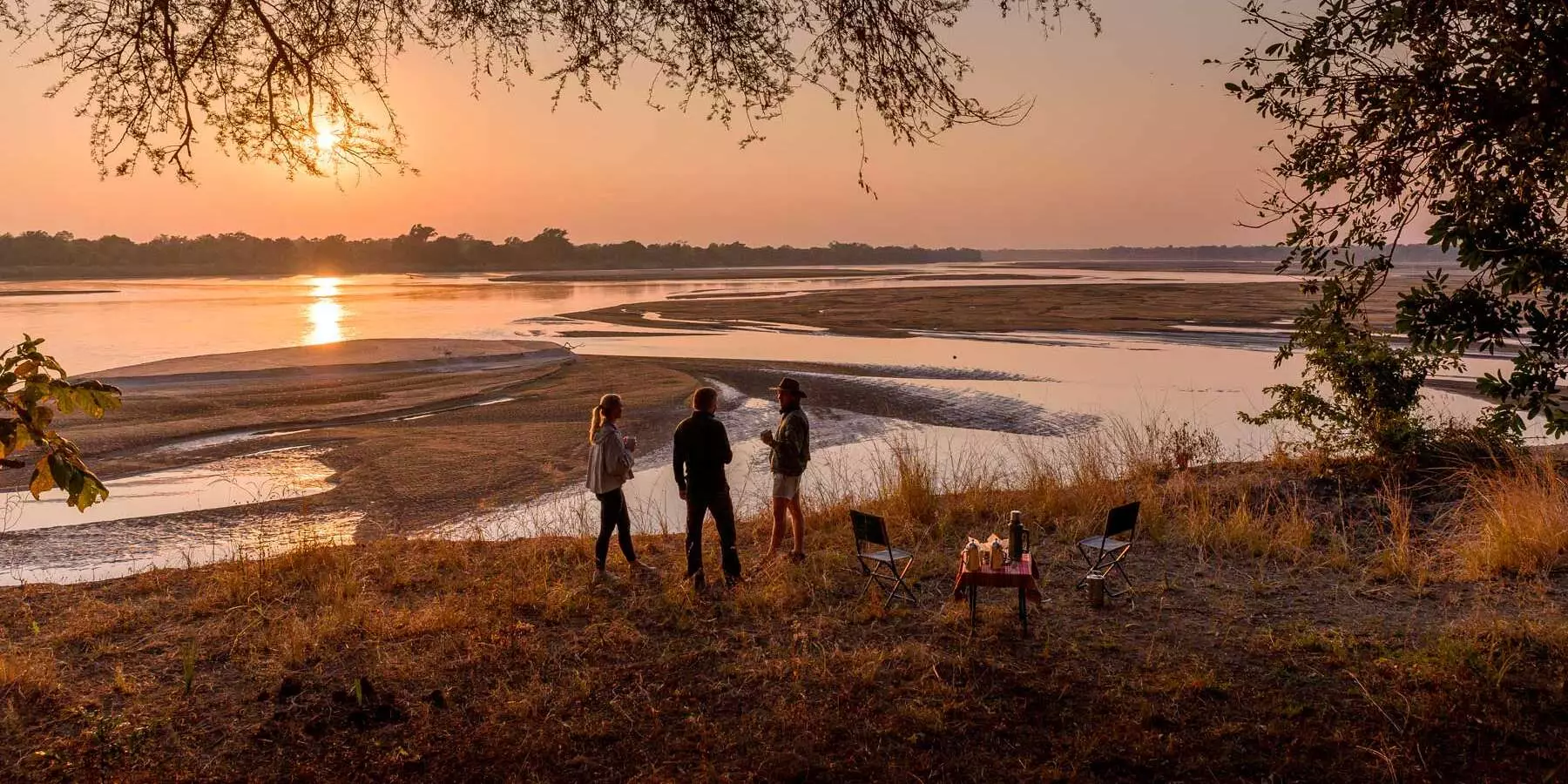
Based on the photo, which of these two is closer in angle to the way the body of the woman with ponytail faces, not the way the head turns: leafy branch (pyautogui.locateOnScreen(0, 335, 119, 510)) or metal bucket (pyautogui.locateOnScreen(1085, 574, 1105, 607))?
the metal bucket

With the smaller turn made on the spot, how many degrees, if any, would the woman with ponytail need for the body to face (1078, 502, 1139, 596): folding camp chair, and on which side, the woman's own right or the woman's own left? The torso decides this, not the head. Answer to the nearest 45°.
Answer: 0° — they already face it

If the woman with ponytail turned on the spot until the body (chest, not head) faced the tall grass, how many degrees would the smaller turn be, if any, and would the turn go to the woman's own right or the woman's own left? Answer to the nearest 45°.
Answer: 0° — they already face it

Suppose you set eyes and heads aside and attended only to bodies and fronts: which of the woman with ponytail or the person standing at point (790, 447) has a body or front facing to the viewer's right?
the woman with ponytail

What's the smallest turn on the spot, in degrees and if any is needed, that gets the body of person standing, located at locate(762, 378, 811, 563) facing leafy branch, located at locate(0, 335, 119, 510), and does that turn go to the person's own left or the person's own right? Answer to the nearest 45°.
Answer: approximately 45° to the person's own left

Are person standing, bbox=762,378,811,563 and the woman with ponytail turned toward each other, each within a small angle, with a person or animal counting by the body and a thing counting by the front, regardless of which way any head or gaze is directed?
yes

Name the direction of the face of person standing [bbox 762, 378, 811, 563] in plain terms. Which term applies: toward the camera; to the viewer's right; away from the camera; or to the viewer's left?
to the viewer's left

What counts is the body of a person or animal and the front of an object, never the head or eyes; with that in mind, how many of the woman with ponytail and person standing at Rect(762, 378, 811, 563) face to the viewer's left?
1

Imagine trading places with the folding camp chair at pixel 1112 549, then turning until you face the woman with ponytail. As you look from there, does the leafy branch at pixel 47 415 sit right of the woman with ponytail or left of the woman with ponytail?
left

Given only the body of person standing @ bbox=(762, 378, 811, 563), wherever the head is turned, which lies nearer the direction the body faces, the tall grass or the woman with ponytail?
the woman with ponytail

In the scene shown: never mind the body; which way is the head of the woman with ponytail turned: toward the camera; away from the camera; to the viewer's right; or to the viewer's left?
to the viewer's right

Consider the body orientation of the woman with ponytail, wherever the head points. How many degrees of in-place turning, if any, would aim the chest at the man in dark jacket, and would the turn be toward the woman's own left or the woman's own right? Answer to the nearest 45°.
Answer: approximately 45° to the woman's own right

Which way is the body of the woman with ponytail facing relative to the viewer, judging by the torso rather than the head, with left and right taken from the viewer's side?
facing to the right of the viewer

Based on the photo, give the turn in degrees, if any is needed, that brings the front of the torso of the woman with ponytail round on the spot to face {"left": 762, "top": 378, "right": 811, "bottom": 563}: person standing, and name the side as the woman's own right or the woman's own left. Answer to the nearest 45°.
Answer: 0° — they already face them

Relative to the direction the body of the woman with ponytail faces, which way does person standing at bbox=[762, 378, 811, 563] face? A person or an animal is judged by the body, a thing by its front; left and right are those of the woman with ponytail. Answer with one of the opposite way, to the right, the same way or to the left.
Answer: the opposite way

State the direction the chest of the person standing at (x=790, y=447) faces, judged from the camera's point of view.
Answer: to the viewer's left
